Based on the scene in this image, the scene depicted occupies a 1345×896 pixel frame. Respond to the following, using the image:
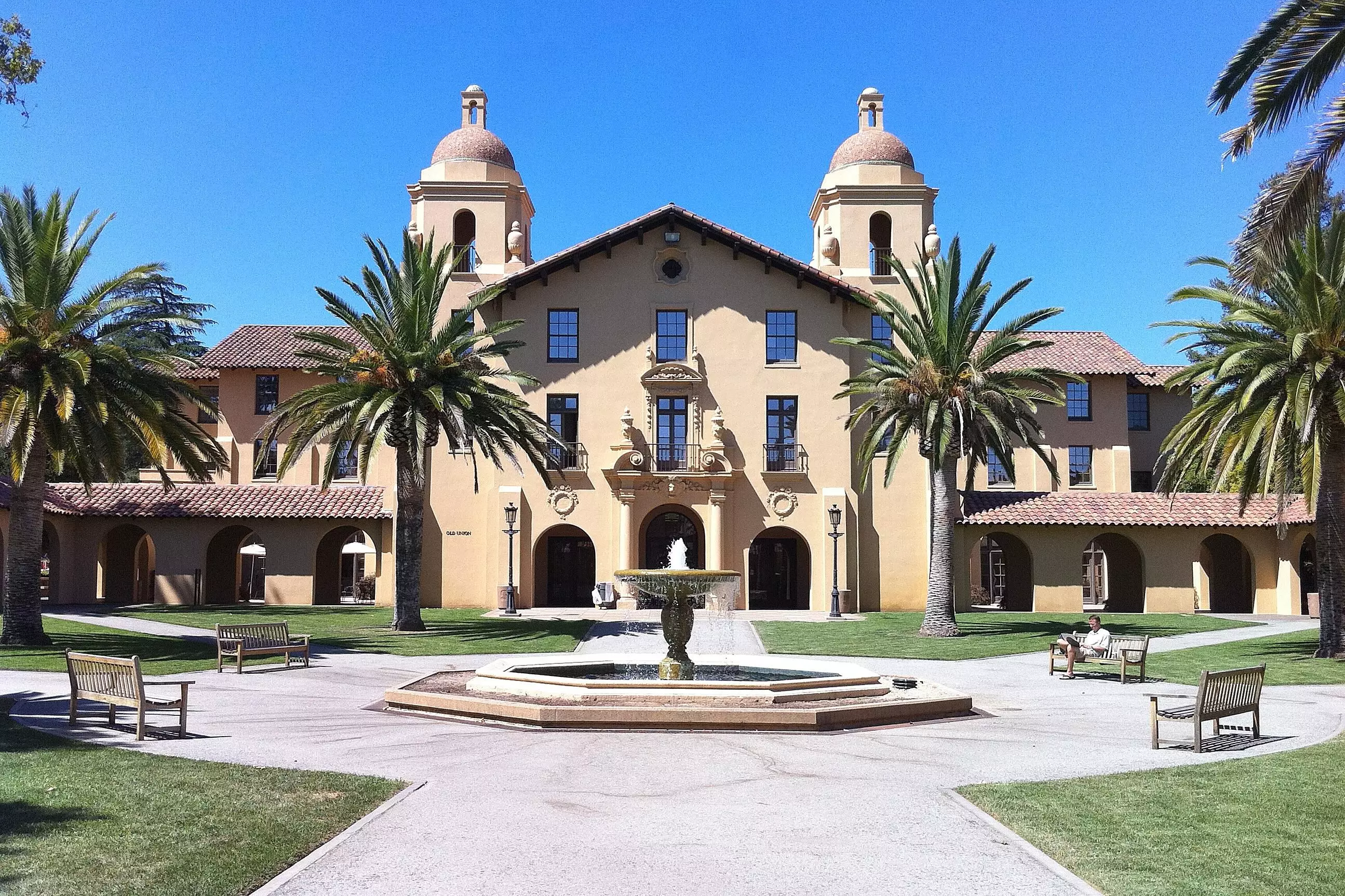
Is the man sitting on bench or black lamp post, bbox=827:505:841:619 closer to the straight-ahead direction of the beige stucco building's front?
the man sitting on bench

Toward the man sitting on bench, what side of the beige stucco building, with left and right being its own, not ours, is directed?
front

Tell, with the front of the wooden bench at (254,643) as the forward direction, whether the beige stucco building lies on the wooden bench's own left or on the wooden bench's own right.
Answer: on the wooden bench's own left

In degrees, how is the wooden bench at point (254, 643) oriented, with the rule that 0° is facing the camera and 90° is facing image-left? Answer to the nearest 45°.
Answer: approximately 315°

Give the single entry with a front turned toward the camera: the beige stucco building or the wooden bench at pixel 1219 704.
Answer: the beige stucco building

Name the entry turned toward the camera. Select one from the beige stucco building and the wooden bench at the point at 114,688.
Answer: the beige stucco building

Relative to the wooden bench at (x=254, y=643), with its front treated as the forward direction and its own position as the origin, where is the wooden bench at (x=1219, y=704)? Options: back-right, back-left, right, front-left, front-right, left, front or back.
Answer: front

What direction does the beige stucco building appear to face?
toward the camera

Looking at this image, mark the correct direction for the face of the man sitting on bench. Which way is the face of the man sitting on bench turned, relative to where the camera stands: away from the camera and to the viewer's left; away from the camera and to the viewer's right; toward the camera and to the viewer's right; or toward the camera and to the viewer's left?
toward the camera and to the viewer's left

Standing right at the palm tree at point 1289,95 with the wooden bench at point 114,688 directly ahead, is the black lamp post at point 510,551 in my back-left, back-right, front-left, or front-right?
front-right
